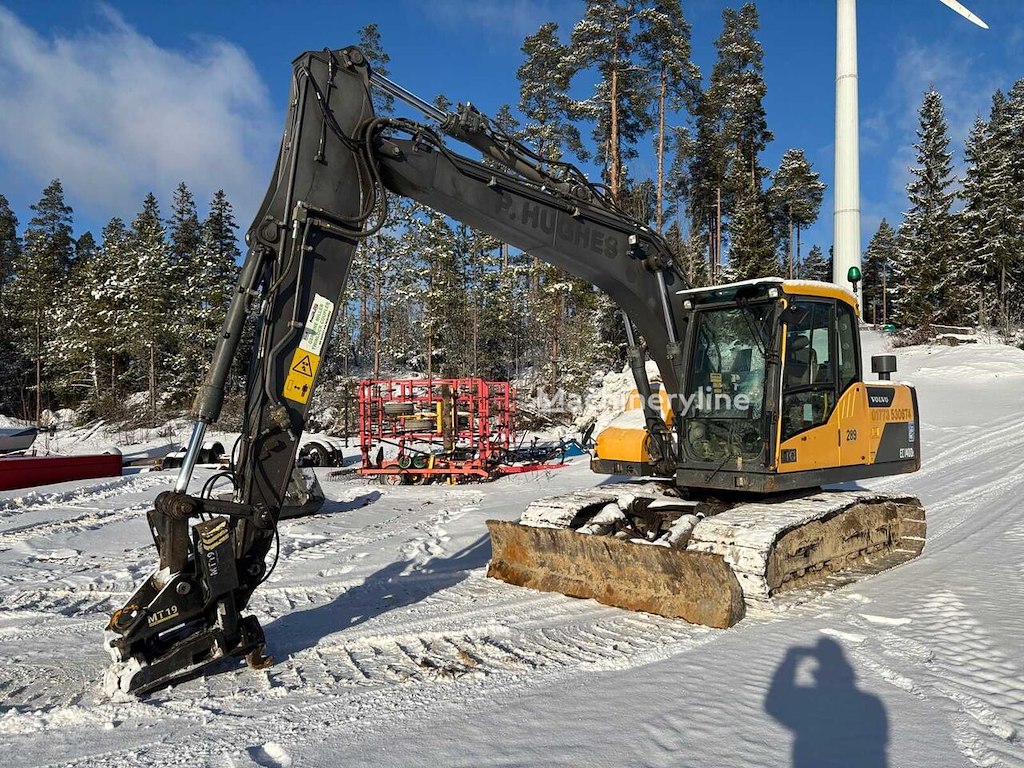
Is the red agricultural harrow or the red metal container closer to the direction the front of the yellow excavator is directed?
the red metal container

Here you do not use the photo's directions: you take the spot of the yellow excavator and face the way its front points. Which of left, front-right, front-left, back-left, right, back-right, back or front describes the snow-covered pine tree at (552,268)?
back-right

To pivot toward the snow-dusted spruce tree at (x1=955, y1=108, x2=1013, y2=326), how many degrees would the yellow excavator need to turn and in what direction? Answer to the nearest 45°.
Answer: approximately 180°

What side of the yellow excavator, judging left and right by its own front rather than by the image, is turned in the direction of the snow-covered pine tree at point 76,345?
right

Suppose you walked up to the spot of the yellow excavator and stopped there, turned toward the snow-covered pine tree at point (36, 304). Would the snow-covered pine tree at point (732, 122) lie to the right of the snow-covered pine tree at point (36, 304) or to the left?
right

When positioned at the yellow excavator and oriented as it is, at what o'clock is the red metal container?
The red metal container is roughly at 3 o'clock from the yellow excavator.

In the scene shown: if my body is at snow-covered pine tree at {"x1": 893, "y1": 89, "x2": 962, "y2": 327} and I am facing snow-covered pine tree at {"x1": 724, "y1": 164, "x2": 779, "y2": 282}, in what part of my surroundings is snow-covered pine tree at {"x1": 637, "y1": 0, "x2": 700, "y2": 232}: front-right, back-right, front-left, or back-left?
front-left

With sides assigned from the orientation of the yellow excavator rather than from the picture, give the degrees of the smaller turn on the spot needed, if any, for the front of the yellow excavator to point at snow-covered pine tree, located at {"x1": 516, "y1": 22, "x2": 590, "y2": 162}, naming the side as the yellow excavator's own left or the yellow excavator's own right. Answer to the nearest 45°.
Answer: approximately 135° to the yellow excavator's own right

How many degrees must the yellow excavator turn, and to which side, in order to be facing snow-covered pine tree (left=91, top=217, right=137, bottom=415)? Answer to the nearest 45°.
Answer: approximately 90° to its right

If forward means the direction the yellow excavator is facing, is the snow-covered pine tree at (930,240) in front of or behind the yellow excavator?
behind

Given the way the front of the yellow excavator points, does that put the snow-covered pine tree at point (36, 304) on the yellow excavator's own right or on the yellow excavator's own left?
on the yellow excavator's own right

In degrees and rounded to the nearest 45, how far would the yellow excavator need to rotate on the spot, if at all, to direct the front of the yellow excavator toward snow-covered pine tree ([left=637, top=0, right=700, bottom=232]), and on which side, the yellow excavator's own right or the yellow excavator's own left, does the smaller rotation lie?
approximately 135° to the yellow excavator's own right

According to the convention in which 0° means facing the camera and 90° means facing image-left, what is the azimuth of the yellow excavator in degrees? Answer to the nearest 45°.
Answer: approximately 45°

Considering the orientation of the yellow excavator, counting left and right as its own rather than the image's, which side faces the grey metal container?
right
